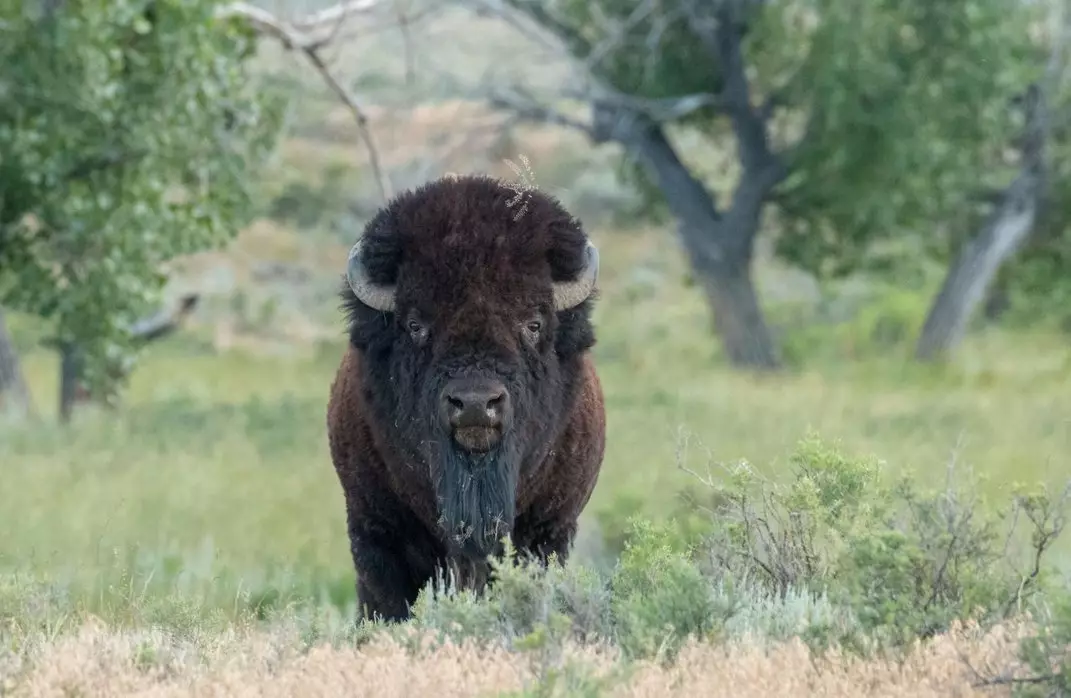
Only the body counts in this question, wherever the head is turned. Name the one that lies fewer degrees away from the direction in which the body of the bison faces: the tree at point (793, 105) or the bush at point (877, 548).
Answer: the bush

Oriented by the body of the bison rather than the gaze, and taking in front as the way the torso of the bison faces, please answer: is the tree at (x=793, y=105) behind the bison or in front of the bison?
behind

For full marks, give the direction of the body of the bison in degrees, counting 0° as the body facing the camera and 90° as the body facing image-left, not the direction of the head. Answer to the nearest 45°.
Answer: approximately 0°

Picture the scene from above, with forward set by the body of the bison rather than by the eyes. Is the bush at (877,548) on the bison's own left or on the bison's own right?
on the bison's own left
